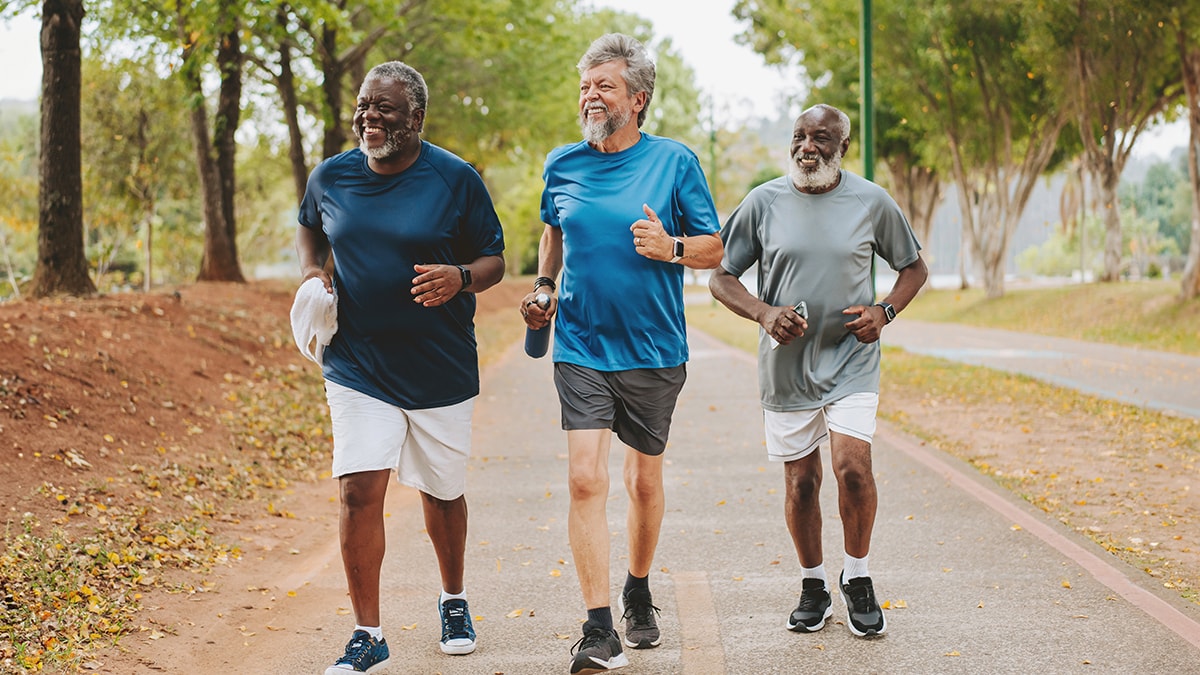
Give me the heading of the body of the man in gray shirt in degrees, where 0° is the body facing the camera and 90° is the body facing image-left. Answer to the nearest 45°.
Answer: approximately 0°

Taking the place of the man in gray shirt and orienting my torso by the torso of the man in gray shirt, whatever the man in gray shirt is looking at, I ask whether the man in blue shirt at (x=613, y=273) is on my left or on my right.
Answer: on my right

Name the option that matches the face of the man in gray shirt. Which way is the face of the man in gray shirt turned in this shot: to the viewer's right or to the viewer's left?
to the viewer's left

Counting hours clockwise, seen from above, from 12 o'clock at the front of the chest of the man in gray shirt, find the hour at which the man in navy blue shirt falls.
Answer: The man in navy blue shirt is roughly at 2 o'clock from the man in gray shirt.
